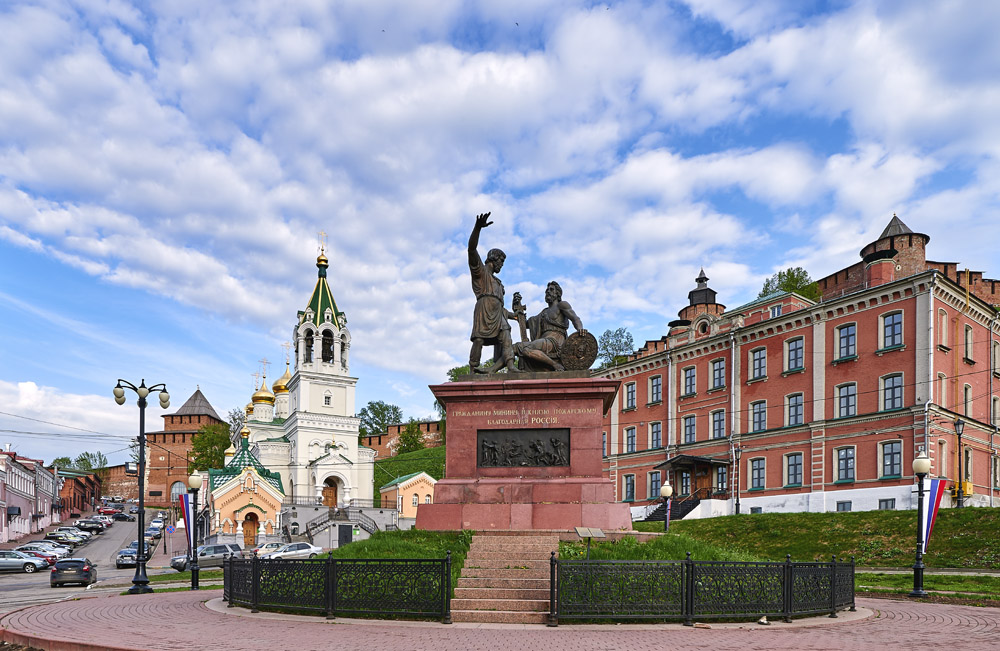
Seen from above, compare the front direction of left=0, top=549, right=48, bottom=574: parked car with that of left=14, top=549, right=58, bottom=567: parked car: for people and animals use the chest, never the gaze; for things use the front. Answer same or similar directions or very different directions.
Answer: same or similar directions

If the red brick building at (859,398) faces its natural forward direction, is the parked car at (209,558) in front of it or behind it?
in front

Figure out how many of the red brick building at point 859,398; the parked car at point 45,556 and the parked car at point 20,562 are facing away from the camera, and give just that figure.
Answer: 0

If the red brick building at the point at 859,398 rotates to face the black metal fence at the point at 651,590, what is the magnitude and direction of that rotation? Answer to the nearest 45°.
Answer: approximately 45° to its left

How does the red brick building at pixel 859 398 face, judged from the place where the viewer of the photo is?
facing the viewer and to the left of the viewer
